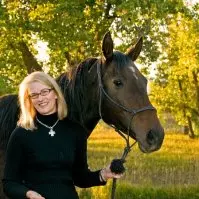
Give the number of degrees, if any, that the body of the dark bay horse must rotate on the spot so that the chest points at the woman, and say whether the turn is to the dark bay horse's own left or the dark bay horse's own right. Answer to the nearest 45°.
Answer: approximately 90° to the dark bay horse's own right

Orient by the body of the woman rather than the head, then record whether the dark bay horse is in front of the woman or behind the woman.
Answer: behind

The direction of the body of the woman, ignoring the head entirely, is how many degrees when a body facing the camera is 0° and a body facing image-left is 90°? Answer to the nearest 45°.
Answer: approximately 0°

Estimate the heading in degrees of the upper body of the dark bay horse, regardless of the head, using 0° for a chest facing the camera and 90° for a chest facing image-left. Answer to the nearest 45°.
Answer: approximately 315°
